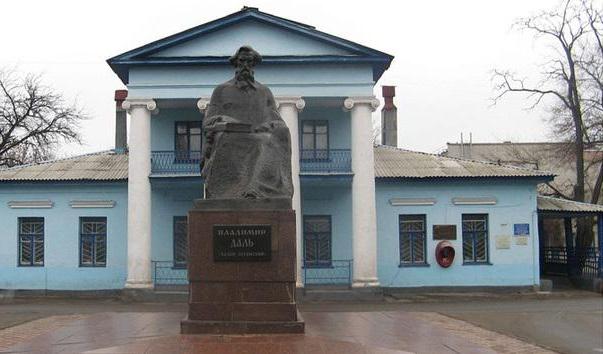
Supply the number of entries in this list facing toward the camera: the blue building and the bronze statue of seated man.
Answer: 2

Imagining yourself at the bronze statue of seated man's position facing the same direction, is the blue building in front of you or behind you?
behind

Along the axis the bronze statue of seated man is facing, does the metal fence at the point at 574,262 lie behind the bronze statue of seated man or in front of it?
behind

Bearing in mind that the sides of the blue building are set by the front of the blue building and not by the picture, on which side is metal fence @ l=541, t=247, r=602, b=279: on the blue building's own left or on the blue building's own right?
on the blue building's own left

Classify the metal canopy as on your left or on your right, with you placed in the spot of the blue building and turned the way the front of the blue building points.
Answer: on your left

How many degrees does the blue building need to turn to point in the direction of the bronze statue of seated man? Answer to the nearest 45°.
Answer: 0° — it already faces it

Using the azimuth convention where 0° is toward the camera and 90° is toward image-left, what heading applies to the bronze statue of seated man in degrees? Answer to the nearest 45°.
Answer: approximately 0°
